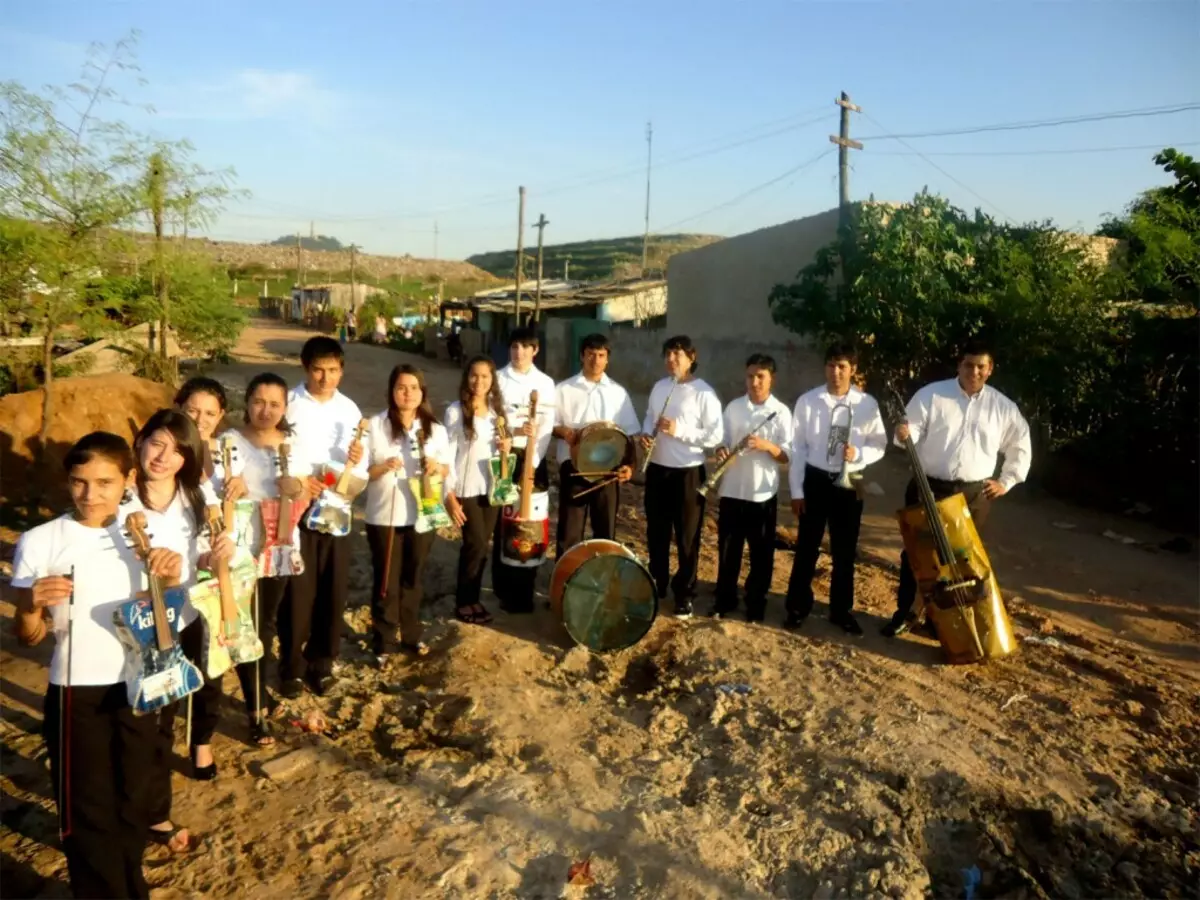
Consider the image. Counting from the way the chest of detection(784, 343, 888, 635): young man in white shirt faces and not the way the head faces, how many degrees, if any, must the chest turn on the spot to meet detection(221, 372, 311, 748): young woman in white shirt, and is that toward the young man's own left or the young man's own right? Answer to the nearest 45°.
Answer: approximately 45° to the young man's own right

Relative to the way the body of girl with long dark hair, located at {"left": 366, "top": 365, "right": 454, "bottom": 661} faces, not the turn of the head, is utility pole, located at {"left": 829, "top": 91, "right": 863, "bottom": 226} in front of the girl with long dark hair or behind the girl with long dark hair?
behind

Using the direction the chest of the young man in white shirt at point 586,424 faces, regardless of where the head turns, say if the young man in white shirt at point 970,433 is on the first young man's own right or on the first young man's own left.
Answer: on the first young man's own left

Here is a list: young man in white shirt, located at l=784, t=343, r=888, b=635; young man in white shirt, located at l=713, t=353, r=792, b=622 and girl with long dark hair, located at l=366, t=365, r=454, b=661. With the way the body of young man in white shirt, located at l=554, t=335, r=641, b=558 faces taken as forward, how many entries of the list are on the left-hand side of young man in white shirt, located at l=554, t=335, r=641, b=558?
2

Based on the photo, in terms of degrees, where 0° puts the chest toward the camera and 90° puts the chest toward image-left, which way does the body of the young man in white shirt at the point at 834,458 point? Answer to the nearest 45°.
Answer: approximately 0°

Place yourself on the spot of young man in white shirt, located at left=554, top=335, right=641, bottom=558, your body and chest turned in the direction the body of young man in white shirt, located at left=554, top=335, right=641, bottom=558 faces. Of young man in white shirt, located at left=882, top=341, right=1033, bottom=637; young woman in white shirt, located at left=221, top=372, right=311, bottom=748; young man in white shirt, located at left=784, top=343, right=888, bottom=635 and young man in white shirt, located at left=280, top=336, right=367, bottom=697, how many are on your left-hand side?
2

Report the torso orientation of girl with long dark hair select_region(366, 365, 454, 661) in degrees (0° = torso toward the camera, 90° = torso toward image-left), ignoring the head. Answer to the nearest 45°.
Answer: approximately 0°
